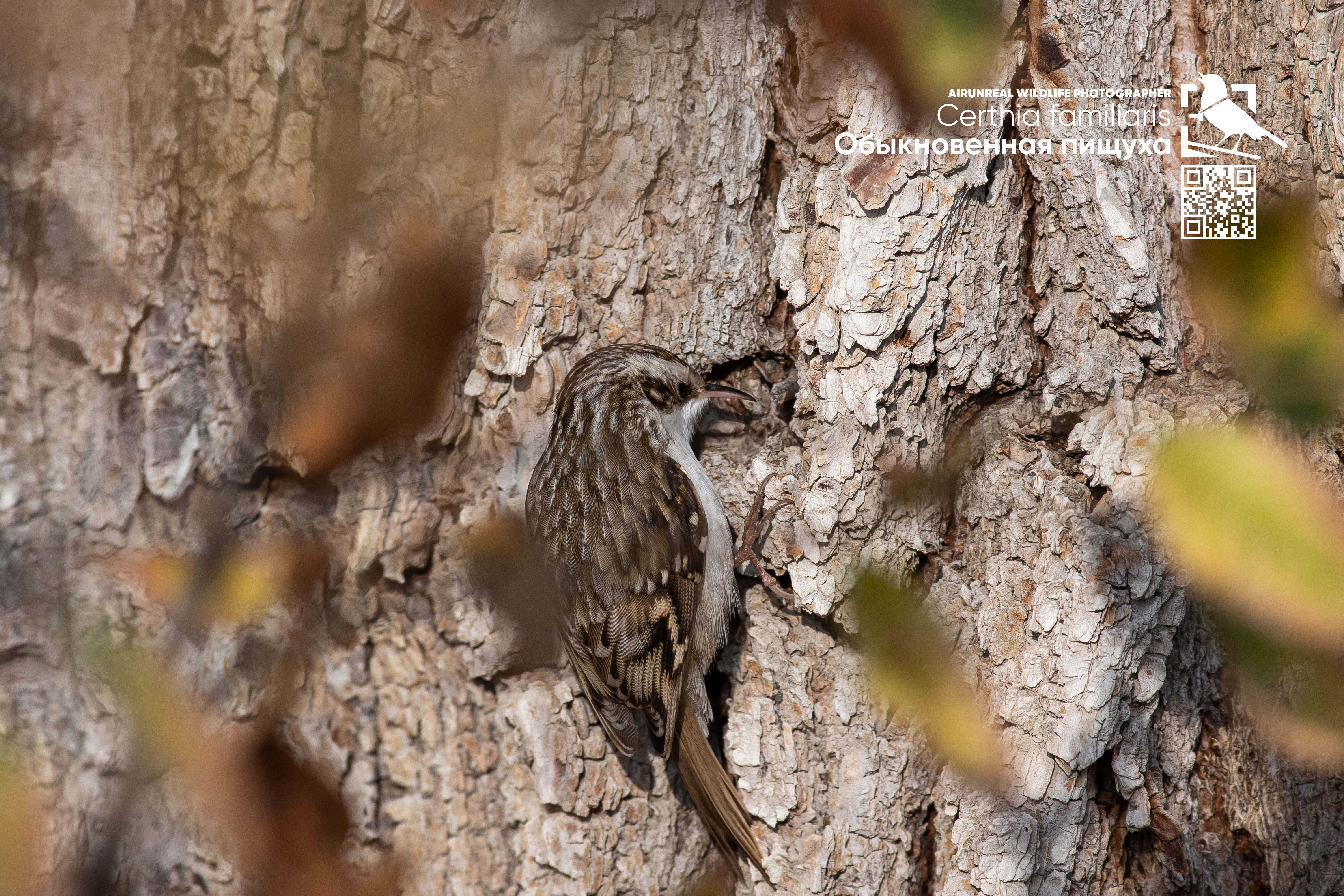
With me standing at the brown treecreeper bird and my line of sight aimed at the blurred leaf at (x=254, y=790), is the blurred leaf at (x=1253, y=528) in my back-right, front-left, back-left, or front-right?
front-left

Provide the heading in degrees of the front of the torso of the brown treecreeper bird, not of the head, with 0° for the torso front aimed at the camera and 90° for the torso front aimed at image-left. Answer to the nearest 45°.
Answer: approximately 225°

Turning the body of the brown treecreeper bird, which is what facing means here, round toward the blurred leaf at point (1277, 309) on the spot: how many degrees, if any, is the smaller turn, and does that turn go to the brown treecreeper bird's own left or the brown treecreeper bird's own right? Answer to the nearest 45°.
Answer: approximately 45° to the brown treecreeper bird's own right

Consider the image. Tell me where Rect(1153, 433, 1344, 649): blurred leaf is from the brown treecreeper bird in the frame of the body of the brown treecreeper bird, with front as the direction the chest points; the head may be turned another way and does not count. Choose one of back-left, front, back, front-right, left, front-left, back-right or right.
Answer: front-right

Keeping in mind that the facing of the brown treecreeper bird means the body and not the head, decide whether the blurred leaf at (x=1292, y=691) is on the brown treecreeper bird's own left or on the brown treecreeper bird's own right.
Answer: on the brown treecreeper bird's own right

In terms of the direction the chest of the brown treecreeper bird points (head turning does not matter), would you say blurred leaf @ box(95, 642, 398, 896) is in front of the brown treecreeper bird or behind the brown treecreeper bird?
behind
